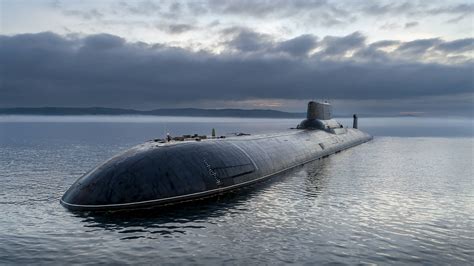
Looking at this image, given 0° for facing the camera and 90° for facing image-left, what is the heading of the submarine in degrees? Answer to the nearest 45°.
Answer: approximately 45°
